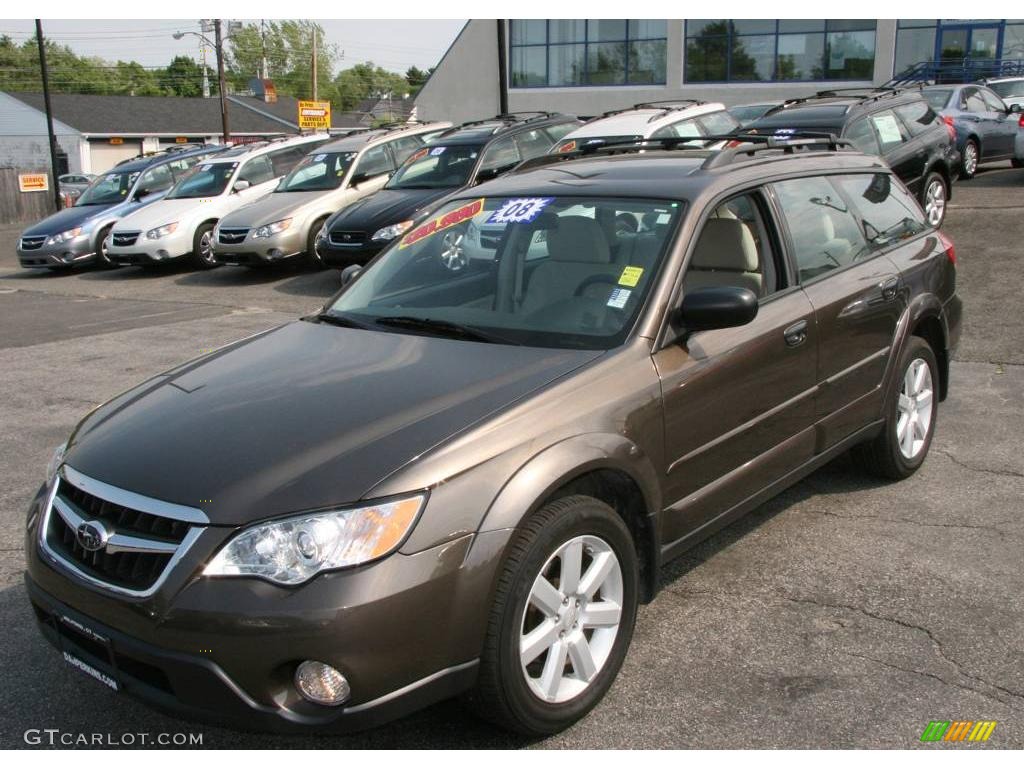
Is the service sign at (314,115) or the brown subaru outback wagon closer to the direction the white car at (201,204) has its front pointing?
the brown subaru outback wagon

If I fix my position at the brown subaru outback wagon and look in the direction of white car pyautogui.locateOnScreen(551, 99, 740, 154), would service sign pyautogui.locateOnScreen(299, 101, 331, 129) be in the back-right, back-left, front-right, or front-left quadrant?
front-left

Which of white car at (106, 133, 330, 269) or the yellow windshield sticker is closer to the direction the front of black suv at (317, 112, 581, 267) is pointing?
the yellow windshield sticker

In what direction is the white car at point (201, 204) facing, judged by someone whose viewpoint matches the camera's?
facing the viewer and to the left of the viewer

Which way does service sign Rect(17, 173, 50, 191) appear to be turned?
toward the camera

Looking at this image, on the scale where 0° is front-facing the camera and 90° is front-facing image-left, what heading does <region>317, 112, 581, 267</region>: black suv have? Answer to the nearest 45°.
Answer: approximately 45°

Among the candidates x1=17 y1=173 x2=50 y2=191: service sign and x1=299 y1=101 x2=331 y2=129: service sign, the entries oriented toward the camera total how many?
2

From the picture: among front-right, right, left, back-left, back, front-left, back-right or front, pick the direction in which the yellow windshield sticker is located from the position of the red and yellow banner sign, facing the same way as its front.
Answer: left

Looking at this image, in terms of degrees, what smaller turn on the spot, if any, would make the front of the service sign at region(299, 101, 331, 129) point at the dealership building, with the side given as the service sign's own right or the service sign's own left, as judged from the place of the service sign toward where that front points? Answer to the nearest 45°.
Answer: approximately 90° to the service sign's own left

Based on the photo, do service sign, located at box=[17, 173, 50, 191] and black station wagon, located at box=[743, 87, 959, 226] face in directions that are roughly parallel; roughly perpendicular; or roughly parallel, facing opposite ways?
roughly perpendicular

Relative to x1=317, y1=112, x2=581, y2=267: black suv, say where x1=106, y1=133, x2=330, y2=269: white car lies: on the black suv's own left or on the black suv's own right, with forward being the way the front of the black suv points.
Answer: on the black suv's own right

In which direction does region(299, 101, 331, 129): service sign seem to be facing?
toward the camera

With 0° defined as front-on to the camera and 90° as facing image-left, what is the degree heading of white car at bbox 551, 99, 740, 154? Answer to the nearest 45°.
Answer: approximately 45°
